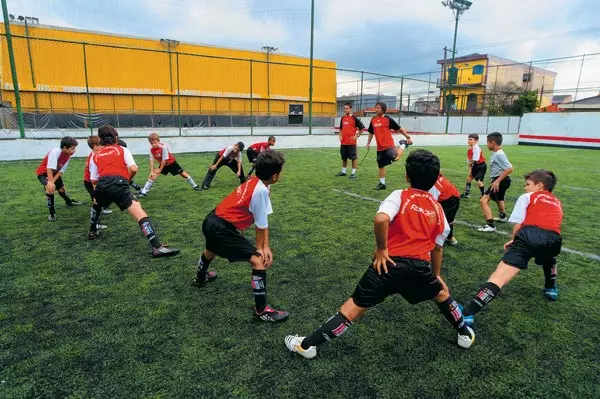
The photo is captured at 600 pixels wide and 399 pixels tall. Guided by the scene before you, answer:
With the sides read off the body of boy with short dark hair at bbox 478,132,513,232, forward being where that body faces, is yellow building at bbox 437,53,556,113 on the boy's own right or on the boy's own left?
on the boy's own right

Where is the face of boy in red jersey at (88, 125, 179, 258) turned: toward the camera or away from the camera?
away from the camera

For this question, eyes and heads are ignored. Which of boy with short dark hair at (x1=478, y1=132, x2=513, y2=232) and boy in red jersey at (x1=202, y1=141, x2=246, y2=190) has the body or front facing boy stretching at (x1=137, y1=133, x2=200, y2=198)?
the boy with short dark hair

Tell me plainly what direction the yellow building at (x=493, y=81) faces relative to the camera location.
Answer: facing the viewer and to the left of the viewer

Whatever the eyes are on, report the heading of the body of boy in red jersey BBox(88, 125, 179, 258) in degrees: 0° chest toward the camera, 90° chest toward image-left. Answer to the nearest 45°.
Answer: approximately 180°

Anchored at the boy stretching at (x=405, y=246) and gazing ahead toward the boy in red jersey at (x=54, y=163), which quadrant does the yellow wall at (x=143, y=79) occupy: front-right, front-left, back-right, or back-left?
front-right

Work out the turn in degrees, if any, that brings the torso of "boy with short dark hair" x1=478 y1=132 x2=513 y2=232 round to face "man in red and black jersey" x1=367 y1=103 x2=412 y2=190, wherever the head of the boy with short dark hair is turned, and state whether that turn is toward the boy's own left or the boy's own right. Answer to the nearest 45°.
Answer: approximately 45° to the boy's own right

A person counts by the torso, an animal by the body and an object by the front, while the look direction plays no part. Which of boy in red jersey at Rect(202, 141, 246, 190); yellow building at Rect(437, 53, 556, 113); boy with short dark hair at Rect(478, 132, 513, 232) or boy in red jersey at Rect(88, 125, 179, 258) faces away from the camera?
boy in red jersey at Rect(88, 125, 179, 258)

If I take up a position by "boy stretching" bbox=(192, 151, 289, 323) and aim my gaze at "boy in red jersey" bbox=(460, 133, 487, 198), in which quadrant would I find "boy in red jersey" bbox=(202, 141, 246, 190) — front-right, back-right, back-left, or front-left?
front-left

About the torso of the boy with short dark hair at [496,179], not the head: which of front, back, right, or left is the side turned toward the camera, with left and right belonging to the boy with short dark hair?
left
